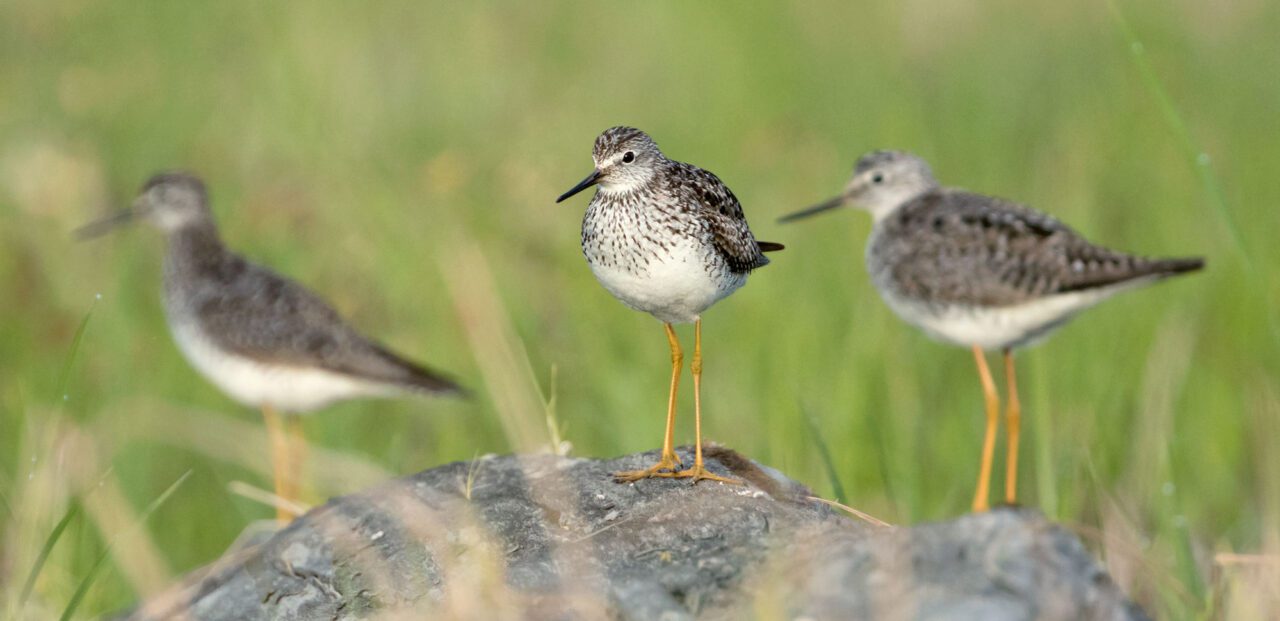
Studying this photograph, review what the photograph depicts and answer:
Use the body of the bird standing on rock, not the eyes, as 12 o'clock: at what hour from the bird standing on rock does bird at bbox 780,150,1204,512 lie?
The bird is roughly at 6 o'clock from the bird standing on rock.

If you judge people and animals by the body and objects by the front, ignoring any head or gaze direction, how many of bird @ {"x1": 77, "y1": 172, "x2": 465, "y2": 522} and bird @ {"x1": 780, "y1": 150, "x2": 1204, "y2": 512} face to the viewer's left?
2

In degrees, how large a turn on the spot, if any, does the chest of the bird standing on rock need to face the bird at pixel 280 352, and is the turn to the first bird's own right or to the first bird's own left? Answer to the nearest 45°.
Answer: approximately 90° to the first bird's own right

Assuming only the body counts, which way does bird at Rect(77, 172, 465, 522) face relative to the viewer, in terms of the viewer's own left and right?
facing to the left of the viewer

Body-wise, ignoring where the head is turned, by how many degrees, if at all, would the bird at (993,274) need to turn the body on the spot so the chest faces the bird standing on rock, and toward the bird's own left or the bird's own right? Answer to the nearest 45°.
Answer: approximately 45° to the bird's own left

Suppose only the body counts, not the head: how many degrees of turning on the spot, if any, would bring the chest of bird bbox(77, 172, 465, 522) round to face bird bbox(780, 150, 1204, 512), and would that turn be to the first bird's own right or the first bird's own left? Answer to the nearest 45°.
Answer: approximately 135° to the first bird's own left

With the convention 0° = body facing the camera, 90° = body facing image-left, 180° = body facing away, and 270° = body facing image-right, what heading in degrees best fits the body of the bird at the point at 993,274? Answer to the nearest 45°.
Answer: approximately 90°

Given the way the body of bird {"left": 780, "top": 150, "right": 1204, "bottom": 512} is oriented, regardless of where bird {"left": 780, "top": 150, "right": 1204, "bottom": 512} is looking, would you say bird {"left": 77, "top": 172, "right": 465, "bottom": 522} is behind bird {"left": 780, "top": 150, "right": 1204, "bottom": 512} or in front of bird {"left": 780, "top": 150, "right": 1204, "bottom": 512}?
in front

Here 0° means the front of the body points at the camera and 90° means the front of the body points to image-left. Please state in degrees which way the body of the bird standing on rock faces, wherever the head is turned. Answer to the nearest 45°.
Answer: approximately 45°

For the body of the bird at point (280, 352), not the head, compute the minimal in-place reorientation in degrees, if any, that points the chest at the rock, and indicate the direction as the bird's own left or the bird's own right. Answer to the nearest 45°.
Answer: approximately 90° to the bird's own left

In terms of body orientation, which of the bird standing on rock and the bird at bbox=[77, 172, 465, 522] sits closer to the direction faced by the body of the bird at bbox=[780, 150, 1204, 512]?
the bird

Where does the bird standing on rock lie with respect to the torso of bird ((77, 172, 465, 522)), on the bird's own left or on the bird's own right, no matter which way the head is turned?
on the bird's own left
